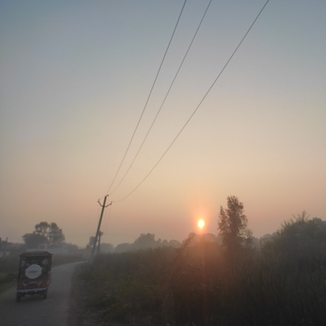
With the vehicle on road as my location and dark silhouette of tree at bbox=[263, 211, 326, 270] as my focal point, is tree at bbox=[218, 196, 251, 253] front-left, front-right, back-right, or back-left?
front-left

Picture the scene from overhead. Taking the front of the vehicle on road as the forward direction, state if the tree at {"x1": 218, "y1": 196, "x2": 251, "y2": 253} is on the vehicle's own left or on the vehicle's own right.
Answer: on the vehicle's own right

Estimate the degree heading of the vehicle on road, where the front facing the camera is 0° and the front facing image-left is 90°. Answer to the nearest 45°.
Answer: approximately 180°

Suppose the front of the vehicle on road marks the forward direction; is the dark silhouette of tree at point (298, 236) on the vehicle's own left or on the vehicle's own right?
on the vehicle's own right
